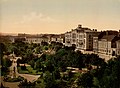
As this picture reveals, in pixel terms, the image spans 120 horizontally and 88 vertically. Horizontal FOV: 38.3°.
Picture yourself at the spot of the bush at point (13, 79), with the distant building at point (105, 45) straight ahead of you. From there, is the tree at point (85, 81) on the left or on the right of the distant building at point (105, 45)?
right

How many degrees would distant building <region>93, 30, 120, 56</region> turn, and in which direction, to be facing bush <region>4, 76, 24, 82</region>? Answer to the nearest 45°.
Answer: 0° — it already faces it

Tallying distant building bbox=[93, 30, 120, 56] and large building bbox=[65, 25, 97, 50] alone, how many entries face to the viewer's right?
0

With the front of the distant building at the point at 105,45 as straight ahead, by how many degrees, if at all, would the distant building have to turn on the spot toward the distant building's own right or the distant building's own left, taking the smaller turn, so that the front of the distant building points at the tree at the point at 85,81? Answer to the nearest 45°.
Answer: approximately 45° to the distant building's own left

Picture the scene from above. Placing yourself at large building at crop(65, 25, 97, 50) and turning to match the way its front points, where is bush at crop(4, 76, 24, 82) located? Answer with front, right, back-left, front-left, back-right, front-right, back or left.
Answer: front

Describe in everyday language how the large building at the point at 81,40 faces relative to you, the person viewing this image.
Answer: facing the viewer and to the left of the viewer

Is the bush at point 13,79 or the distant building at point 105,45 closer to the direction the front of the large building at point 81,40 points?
the bush
